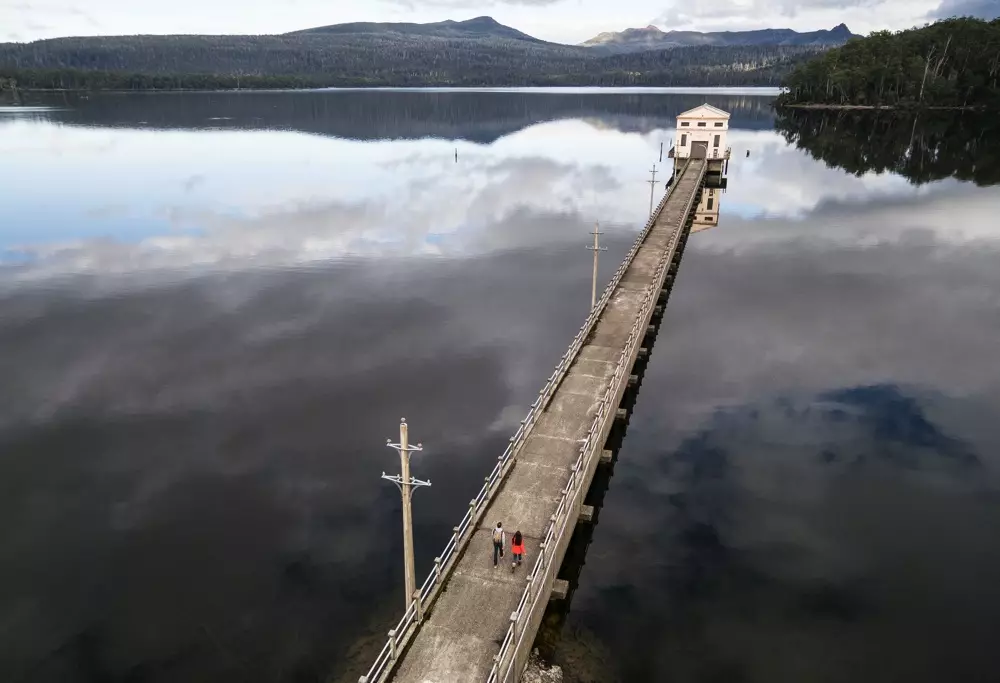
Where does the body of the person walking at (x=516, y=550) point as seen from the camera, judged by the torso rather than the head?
away from the camera

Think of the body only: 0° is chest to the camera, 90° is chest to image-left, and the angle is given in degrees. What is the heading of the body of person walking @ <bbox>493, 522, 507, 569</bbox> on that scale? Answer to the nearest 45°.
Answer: approximately 180°

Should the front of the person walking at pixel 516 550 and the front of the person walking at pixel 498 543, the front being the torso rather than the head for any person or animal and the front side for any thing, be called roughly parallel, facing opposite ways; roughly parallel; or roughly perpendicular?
roughly parallel

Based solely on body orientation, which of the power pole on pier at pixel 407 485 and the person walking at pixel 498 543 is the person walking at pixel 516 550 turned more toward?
the person walking

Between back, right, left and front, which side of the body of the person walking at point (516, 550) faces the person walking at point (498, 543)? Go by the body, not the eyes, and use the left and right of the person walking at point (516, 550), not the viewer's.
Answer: left

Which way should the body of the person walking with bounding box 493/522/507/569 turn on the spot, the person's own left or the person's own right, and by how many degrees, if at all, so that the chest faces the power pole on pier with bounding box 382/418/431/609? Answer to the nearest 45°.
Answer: approximately 135° to the person's own left

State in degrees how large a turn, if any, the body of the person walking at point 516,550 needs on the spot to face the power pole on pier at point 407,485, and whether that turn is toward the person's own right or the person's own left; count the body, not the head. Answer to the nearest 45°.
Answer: approximately 135° to the person's own left

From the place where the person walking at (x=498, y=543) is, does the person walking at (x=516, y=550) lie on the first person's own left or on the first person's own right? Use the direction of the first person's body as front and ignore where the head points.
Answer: on the first person's own right

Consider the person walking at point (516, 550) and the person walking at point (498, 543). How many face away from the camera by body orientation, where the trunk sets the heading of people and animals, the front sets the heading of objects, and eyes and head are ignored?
2
